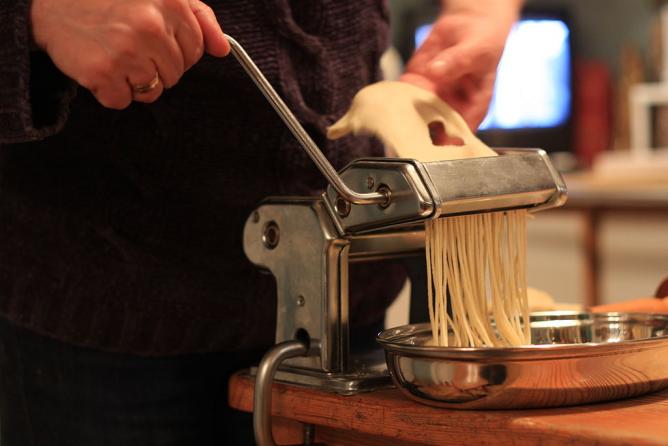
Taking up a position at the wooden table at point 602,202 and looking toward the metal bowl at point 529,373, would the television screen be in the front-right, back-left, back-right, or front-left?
back-right

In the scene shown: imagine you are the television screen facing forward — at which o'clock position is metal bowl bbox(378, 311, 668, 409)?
The metal bowl is roughly at 12 o'clock from the television screen.

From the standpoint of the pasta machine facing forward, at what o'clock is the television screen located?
The television screen is roughly at 8 o'clock from the pasta machine.

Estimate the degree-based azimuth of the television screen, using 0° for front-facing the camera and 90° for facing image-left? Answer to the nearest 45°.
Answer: approximately 0°

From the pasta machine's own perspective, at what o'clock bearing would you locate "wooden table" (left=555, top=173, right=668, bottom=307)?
The wooden table is roughly at 8 o'clock from the pasta machine.
